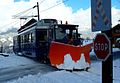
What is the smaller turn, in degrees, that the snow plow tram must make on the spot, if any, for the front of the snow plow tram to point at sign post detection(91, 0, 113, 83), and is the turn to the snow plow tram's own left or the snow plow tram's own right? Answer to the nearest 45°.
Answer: approximately 45° to the snow plow tram's own right

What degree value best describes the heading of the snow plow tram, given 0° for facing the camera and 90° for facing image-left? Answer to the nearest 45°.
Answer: approximately 315°
